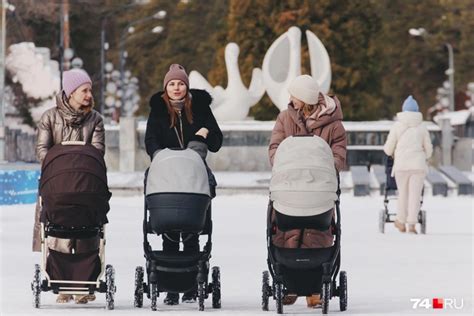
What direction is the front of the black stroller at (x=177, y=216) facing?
toward the camera

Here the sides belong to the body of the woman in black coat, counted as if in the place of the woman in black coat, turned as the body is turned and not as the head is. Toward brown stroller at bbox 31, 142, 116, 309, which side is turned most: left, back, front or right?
right

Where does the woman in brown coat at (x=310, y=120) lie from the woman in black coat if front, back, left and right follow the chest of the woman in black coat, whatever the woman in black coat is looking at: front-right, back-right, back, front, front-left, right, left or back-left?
left

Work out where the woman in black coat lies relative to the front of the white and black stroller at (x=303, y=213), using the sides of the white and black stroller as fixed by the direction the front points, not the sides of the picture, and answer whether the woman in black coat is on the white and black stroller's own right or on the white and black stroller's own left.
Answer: on the white and black stroller's own right

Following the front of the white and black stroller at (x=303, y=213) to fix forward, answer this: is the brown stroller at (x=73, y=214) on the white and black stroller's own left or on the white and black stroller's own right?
on the white and black stroller's own right

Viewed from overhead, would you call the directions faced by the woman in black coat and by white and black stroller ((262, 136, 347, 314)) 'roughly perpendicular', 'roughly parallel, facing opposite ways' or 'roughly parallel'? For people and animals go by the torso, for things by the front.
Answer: roughly parallel

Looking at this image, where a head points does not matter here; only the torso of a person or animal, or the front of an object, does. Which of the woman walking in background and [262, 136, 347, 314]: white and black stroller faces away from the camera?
the woman walking in background

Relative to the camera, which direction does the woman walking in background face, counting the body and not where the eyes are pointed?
away from the camera

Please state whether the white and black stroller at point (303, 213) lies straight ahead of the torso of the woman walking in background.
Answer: no

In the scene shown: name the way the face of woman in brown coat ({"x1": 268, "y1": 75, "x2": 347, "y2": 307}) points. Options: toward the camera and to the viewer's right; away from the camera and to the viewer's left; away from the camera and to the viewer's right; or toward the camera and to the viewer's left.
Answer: toward the camera and to the viewer's left

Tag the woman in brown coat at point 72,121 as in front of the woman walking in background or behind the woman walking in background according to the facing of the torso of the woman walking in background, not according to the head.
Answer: behind

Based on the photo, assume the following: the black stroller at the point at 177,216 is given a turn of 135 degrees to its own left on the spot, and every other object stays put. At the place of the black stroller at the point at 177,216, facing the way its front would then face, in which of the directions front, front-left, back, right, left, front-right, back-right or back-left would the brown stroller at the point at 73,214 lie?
back-left

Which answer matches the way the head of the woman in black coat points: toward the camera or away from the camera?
toward the camera

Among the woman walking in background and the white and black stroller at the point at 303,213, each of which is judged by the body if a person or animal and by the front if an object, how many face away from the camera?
1

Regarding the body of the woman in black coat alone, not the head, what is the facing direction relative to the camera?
toward the camera

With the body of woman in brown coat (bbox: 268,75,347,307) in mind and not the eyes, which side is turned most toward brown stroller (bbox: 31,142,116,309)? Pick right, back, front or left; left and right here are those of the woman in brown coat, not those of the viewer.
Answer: right

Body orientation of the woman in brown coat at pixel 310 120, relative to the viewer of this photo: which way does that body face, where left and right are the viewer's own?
facing the viewer
